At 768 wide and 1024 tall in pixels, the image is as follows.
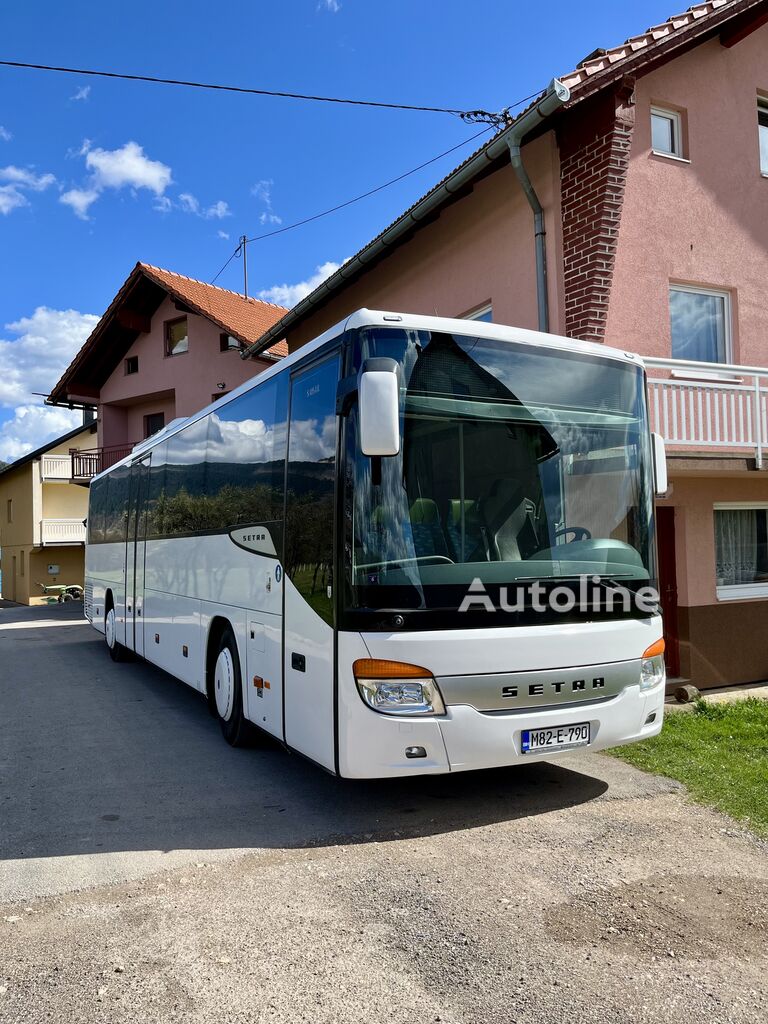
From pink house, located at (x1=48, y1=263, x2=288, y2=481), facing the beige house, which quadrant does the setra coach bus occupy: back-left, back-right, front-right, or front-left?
back-left

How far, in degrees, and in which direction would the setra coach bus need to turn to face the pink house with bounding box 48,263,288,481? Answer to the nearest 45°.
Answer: approximately 135° to its left

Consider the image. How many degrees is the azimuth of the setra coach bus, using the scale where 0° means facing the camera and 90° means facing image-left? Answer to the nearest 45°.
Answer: approximately 315°

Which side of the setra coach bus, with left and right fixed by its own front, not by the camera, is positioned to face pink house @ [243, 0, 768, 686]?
left

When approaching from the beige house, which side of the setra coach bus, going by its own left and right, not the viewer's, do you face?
back
